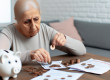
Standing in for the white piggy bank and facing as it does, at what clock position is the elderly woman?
The elderly woman is roughly at 8 o'clock from the white piggy bank.

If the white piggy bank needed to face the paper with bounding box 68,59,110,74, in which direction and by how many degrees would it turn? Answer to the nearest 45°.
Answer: approximately 45° to its left

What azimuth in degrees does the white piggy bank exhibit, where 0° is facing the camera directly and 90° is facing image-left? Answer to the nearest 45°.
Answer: approximately 315°
